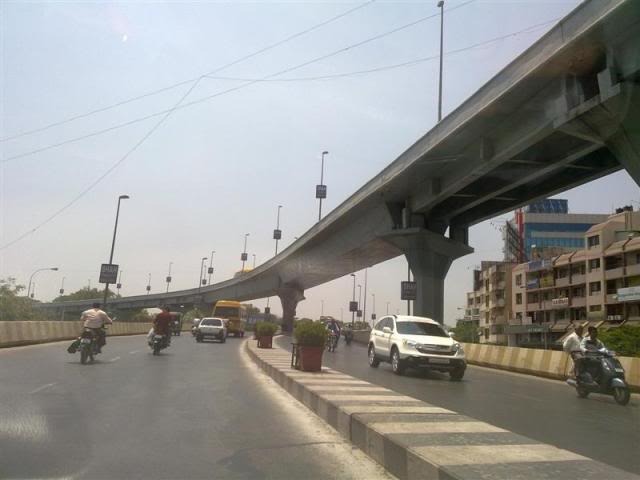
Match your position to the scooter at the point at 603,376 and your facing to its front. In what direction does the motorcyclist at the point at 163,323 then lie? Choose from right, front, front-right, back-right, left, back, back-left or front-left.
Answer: back-right

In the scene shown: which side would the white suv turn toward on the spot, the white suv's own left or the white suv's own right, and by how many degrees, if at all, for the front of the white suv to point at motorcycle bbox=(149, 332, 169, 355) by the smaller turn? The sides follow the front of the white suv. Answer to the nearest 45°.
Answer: approximately 135° to the white suv's own right

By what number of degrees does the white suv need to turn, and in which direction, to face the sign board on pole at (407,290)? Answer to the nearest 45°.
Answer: approximately 135° to its left

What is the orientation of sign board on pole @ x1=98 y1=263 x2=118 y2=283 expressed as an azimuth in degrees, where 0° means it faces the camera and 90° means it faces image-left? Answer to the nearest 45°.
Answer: approximately 0°

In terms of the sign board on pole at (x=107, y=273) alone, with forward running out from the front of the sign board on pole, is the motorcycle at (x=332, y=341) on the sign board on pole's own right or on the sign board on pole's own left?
on the sign board on pole's own left
